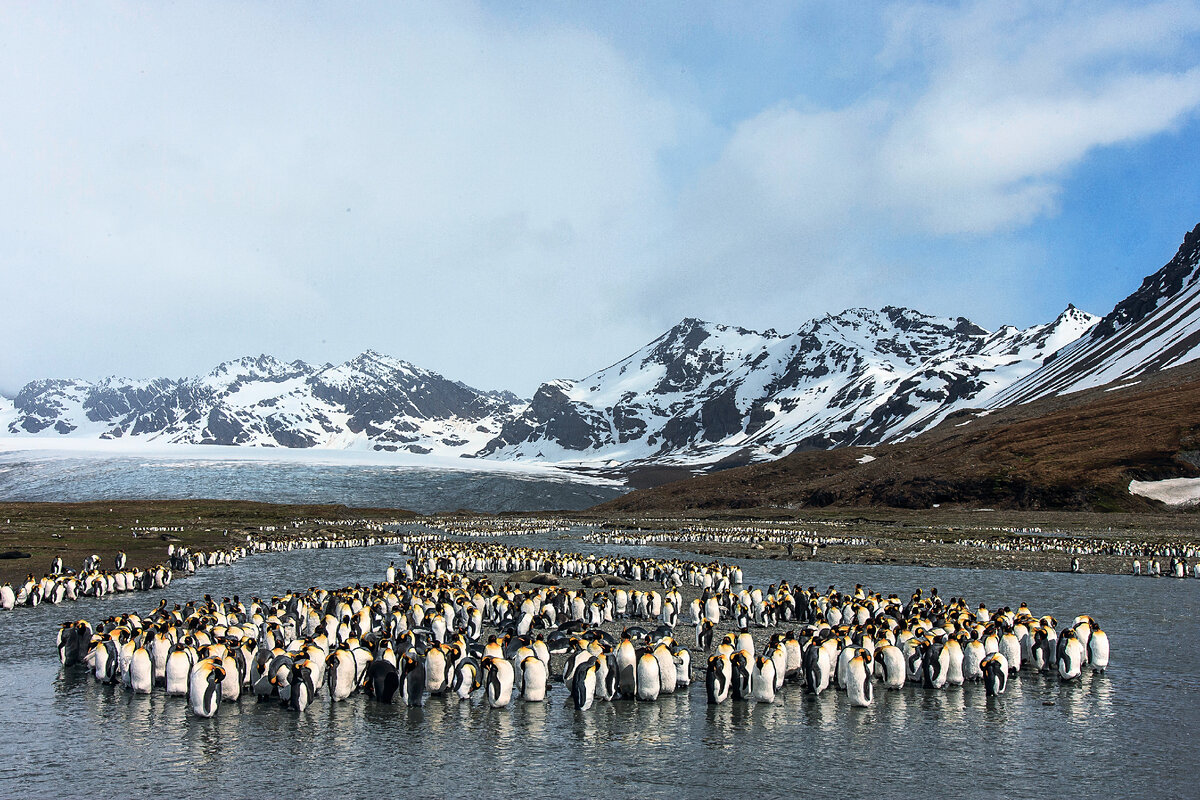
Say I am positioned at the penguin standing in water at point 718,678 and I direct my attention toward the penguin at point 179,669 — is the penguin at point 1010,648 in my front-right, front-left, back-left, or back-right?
back-right

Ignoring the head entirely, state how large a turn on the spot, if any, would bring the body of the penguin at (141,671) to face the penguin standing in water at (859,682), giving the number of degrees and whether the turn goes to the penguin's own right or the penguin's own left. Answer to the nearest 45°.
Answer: approximately 45° to the penguin's own left

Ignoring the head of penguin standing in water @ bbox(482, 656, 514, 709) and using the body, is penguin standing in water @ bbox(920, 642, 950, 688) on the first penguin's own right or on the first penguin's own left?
on the first penguin's own left

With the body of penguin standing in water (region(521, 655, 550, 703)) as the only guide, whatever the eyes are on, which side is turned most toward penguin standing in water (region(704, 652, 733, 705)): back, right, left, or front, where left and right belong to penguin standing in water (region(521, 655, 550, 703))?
left

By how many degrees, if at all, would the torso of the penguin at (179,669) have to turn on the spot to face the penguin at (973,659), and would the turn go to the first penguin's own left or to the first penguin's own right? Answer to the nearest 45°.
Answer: approximately 90° to the first penguin's own left

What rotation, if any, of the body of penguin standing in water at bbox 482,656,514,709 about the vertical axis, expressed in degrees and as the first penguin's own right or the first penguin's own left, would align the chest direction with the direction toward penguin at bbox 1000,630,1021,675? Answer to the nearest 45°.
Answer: approximately 45° to the first penguin's own left

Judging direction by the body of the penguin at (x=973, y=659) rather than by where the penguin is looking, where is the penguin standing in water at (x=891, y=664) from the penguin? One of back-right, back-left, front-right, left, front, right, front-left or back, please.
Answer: front-right
